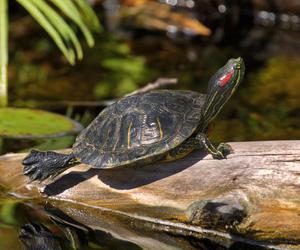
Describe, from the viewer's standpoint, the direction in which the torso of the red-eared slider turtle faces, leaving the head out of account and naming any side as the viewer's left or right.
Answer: facing to the right of the viewer

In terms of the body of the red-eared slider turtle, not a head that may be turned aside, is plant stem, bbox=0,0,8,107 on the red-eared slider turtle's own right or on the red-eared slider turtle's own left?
on the red-eared slider turtle's own left
